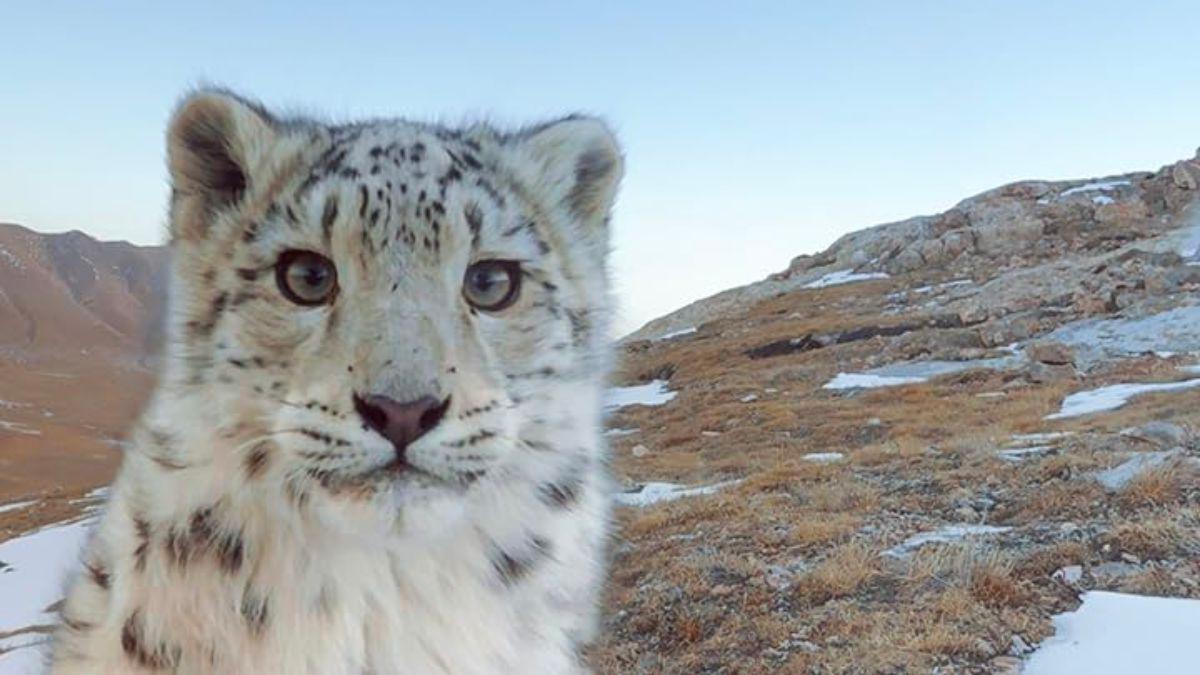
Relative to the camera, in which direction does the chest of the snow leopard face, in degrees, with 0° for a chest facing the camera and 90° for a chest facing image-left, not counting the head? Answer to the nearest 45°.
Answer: approximately 0°
